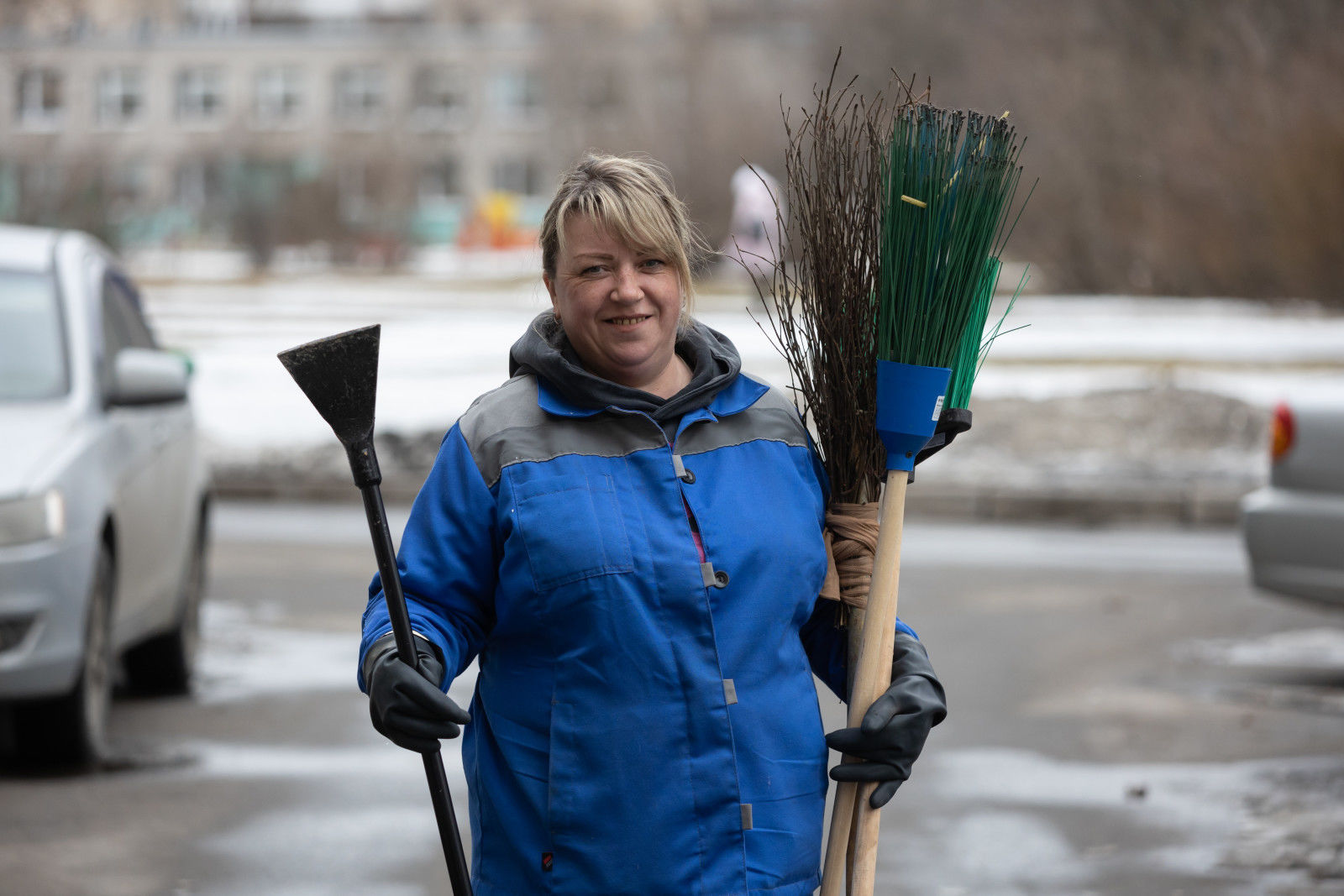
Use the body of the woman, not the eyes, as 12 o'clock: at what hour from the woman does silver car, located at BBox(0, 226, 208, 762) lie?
The silver car is roughly at 5 o'clock from the woman.

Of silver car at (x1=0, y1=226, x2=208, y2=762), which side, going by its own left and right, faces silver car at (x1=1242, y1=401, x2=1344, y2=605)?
left

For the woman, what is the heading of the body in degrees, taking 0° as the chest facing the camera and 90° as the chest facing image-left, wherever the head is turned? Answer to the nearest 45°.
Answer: approximately 0°

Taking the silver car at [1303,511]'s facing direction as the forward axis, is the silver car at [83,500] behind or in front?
behind

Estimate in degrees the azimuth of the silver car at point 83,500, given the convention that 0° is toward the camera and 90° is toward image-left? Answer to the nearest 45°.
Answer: approximately 0°
